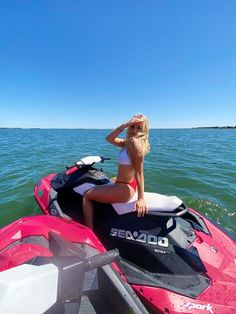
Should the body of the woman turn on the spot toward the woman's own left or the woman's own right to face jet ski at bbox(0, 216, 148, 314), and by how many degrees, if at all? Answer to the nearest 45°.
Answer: approximately 45° to the woman's own left

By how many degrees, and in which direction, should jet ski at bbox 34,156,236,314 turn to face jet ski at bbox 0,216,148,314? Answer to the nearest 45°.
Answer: approximately 90° to its left

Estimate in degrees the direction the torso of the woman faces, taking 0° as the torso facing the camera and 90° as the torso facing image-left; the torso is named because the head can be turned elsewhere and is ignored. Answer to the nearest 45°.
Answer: approximately 90°

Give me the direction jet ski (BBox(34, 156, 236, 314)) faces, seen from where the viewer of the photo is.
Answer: facing away from the viewer and to the left of the viewer
